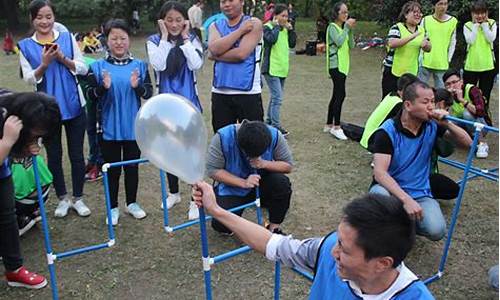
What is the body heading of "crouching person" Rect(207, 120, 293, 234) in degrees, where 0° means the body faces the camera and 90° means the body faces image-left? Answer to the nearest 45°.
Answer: approximately 0°

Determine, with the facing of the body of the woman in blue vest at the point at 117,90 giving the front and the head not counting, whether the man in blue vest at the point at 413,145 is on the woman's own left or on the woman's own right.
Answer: on the woman's own left

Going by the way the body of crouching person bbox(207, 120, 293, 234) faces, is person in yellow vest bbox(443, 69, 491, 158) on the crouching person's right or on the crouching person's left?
on the crouching person's left

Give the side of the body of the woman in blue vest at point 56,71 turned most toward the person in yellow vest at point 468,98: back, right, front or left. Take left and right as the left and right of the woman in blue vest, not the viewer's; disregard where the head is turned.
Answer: left

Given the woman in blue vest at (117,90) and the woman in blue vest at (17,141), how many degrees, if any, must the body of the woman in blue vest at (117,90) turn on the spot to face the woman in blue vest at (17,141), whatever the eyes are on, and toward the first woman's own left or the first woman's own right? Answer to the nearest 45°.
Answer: approximately 45° to the first woman's own right

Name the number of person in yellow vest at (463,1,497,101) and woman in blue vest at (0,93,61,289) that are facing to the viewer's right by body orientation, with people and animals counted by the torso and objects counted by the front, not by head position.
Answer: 1

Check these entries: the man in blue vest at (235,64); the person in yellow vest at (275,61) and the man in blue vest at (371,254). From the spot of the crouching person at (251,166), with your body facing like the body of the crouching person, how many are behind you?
2

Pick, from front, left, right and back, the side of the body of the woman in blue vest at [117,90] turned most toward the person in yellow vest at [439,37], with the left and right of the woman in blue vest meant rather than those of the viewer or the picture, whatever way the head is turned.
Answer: left
